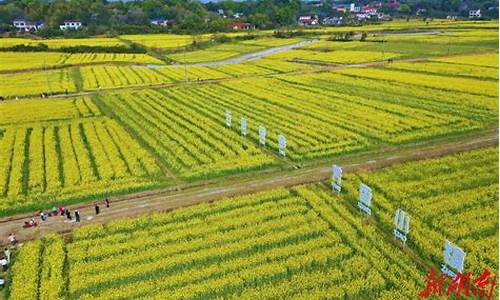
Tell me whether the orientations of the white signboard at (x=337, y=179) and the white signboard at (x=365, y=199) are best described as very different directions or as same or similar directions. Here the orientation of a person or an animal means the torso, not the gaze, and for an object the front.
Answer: same or similar directions

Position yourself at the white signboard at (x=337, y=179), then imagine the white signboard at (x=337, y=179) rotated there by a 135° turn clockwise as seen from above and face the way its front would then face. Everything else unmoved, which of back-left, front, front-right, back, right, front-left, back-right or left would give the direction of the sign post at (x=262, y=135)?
front-left

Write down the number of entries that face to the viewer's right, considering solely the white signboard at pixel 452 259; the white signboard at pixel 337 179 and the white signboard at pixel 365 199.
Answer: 0

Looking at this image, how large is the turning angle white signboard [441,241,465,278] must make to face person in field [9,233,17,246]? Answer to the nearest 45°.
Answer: approximately 45° to its right

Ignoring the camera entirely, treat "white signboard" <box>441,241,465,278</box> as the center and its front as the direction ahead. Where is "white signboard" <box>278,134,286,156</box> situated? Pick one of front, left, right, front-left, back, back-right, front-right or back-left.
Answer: right

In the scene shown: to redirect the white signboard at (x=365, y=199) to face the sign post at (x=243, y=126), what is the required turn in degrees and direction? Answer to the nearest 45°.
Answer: approximately 90° to its right

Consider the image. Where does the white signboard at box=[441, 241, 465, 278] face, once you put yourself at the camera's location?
facing the viewer and to the left of the viewer

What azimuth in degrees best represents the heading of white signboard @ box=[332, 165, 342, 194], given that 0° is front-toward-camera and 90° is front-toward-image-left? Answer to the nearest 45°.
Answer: approximately 45°

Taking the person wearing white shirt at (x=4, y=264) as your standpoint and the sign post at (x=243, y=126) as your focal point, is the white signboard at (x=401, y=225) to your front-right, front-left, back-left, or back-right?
front-right

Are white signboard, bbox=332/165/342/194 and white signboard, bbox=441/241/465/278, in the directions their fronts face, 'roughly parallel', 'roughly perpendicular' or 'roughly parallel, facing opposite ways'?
roughly parallel

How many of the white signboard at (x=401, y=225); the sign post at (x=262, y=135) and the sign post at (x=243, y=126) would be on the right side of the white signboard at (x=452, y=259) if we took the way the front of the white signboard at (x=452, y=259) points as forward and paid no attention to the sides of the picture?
3

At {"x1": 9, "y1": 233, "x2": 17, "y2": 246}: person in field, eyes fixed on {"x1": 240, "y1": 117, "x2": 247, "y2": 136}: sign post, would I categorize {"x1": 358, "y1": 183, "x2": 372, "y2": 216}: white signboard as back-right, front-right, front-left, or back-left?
front-right

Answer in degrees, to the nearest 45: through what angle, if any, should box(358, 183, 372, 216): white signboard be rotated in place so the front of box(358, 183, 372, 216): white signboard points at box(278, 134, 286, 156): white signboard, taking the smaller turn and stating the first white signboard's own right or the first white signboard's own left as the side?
approximately 90° to the first white signboard's own right

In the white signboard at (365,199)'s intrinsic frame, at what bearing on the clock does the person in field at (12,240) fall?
The person in field is roughly at 1 o'clock from the white signboard.

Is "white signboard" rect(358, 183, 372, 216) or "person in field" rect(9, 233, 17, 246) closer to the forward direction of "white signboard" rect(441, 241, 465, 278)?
the person in field

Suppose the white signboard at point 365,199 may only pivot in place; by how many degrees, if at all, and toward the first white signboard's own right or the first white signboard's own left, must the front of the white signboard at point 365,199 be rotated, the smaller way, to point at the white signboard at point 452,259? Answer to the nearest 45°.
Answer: approximately 90° to the first white signboard's own left

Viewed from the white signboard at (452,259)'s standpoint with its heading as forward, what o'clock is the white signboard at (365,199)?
the white signboard at (365,199) is roughly at 3 o'clock from the white signboard at (452,259).

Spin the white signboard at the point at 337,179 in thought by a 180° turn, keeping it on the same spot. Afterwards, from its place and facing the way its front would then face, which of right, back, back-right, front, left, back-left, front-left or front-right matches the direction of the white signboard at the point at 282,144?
left
